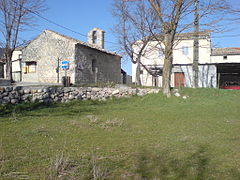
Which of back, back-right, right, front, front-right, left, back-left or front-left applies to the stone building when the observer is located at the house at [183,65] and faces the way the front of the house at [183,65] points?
front-right

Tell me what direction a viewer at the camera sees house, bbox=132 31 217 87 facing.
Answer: facing the viewer

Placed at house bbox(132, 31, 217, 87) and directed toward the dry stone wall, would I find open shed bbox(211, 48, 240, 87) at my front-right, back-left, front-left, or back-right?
back-left

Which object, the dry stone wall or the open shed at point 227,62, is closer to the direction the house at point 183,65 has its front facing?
the dry stone wall

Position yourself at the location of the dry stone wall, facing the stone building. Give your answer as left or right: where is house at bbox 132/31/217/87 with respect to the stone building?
right

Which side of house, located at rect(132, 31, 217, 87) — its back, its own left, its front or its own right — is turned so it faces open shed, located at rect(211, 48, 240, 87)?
left

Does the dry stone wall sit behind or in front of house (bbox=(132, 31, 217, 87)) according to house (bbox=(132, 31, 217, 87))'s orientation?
in front
